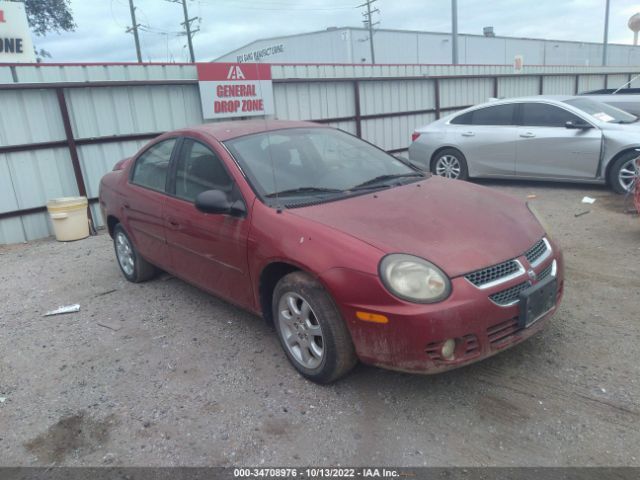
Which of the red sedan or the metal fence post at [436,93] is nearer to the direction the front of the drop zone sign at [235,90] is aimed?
the red sedan

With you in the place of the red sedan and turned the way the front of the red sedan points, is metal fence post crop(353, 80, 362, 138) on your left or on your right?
on your left

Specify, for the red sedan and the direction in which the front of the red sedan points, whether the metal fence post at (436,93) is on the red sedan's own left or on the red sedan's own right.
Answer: on the red sedan's own left

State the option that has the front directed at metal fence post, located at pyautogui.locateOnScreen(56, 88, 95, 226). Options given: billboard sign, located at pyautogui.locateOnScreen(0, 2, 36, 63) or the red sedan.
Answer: the billboard sign

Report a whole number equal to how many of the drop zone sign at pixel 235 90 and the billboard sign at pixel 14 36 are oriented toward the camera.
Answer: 2

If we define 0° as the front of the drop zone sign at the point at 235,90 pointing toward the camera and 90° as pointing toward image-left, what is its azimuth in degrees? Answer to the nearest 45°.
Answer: approximately 0°

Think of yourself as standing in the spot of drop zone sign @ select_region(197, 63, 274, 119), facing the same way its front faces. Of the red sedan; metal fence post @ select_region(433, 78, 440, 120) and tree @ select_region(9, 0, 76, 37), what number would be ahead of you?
1

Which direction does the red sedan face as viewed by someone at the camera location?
facing the viewer and to the right of the viewer

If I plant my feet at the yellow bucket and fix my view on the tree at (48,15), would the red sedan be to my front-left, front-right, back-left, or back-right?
back-right

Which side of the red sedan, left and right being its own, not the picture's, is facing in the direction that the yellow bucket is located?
back

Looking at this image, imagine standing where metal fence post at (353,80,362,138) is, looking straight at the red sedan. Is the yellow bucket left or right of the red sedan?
right

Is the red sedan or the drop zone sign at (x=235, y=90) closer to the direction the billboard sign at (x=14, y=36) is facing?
the red sedan

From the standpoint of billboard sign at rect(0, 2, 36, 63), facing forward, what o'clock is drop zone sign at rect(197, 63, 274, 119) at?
drop zone sign at rect(197, 63, 274, 119) is roughly at 10 o'clock from billboard sign at rect(0, 2, 36, 63).

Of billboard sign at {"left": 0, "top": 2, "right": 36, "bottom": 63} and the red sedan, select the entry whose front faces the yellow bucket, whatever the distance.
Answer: the billboard sign

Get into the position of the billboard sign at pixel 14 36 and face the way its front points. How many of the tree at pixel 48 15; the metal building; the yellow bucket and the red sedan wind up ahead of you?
2

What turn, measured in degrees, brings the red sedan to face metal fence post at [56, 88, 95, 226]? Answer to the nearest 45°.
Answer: approximately 180°

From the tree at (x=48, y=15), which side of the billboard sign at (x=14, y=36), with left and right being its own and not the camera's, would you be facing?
back
